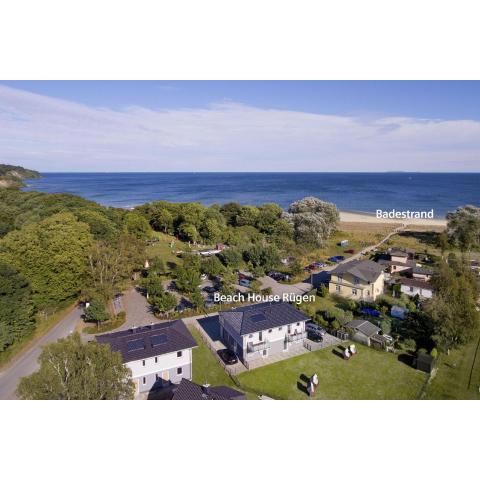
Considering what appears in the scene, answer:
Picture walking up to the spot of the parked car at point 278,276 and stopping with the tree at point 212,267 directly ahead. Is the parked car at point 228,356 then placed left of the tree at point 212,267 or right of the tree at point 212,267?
left

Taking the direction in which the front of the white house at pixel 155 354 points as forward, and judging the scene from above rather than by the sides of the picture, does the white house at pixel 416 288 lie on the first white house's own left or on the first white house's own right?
on the first white house's own left

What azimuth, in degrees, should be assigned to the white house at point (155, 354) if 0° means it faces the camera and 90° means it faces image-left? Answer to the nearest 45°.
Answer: approximately 315°

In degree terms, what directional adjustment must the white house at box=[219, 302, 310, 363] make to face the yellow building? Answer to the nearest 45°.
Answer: approximately 90° to its left

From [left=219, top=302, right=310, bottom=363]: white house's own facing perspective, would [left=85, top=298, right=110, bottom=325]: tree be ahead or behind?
behind

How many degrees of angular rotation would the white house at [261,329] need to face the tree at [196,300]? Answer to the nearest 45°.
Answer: approximately 180°

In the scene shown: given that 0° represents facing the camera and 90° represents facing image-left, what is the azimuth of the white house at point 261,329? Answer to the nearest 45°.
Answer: approximately 315°
